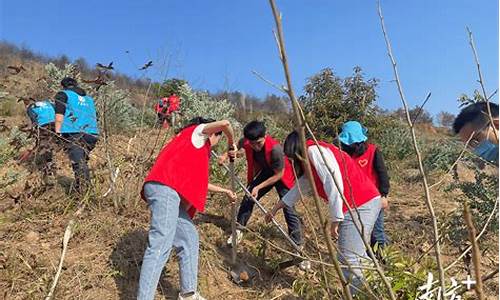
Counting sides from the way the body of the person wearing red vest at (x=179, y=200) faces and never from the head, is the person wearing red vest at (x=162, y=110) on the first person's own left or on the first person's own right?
on the first person's own left

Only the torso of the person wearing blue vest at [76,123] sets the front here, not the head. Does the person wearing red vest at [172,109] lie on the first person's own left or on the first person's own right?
on the first person's own right

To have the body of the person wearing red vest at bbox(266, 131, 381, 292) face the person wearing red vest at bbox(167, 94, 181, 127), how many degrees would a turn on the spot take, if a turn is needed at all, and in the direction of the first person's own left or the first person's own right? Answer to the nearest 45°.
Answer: approximately 45° to the first person's own right

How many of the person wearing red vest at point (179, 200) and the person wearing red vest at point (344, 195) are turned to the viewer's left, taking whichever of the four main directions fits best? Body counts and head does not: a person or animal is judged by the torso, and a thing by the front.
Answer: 1

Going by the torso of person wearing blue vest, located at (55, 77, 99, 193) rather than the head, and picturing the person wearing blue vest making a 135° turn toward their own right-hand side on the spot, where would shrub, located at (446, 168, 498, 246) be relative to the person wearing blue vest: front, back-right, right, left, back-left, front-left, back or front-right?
front-right

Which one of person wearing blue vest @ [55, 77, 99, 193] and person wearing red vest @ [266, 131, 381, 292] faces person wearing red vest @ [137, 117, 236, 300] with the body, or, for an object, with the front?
person wearing red vest @ [266, 131, 381, 292]

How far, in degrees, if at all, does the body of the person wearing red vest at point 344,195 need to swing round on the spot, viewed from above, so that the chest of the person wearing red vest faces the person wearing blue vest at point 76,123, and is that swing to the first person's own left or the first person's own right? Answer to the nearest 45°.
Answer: approximately 45° to the first person's own right

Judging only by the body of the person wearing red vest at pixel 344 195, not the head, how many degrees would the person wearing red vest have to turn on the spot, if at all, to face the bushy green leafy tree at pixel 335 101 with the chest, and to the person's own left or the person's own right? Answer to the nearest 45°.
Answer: approximately 90° to the person's own right

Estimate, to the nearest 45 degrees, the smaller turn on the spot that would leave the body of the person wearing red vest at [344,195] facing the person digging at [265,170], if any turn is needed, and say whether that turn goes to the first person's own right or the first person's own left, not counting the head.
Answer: approximately 45° to the first person's own right

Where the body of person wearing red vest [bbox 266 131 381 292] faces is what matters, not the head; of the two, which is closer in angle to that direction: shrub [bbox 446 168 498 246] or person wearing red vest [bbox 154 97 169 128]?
the person wearing red vest

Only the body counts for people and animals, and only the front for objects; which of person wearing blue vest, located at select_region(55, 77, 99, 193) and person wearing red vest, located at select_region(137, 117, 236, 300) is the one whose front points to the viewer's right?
the person wearing red vest

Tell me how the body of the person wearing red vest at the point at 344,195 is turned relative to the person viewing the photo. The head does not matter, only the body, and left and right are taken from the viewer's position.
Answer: facing to the left of the viewer
